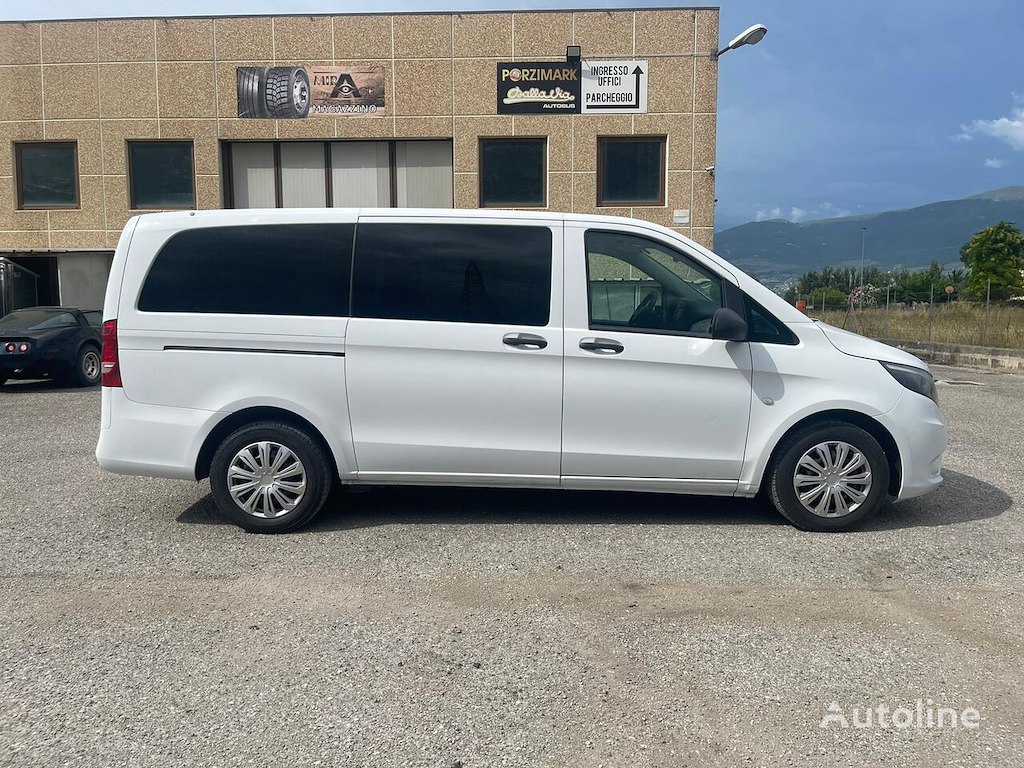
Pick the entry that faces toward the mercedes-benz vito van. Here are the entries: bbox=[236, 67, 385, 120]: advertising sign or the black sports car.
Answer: the advertising sign

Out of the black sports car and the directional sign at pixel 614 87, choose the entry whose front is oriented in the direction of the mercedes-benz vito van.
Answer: the directional sign

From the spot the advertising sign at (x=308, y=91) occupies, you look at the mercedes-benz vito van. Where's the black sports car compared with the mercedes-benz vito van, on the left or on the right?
right

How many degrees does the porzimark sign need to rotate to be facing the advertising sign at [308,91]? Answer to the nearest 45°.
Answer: approximately 90° to its right

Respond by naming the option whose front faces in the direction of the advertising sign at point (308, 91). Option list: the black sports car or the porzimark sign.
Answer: the black sports car

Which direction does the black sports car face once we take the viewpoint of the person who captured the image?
facing away from the viewer and to the right of the viewer

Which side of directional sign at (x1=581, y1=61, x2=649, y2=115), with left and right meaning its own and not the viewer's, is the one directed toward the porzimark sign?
right

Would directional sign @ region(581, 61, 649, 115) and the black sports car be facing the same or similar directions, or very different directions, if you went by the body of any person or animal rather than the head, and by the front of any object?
very different directions

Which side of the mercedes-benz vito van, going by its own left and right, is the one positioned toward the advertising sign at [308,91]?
left

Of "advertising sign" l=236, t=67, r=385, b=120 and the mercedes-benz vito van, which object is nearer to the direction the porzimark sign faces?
the mercedes-benz vito van

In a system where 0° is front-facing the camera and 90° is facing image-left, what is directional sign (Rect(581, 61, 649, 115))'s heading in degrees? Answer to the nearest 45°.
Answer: approximately 0°

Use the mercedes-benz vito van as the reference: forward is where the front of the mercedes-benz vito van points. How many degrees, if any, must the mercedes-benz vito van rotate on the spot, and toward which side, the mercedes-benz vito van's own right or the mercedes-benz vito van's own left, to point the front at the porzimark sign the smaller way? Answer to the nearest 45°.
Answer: approximately 90° to the mercedes-benz vito van's own left

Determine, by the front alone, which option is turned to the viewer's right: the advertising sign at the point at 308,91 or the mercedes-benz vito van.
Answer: the mercedes-benz vito van

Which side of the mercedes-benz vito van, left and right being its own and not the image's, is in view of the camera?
right
